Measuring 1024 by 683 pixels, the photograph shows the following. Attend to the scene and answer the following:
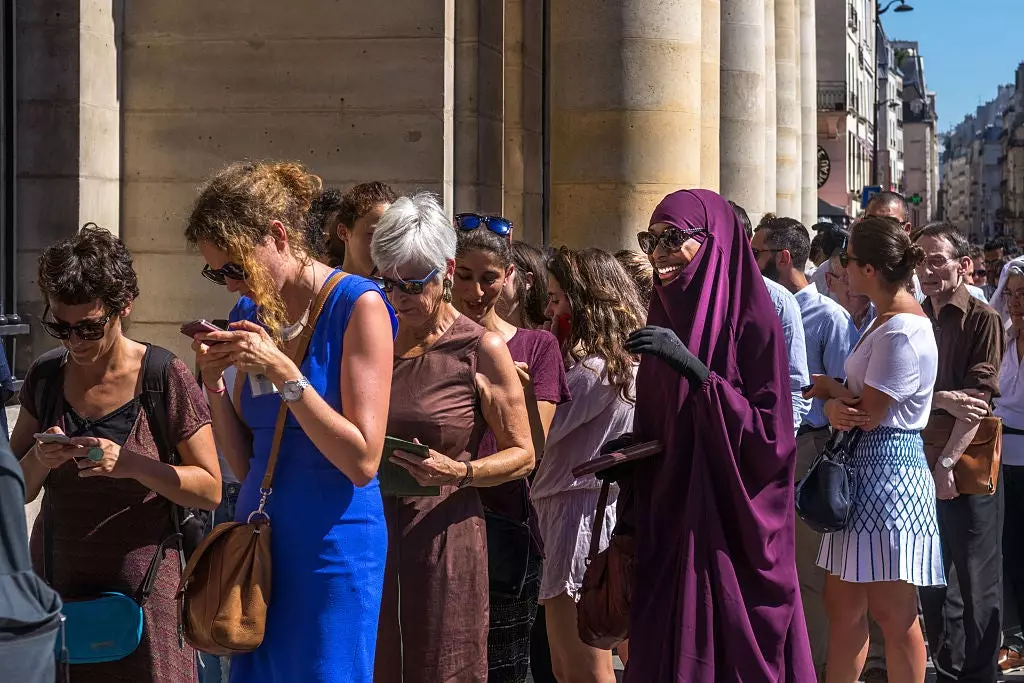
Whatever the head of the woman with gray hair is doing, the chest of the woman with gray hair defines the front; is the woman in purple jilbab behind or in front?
behind

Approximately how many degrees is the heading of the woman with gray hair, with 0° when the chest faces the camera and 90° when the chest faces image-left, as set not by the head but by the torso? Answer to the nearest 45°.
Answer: approximately 45°

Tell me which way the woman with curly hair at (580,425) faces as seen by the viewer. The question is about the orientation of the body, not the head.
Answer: to the viewer's left

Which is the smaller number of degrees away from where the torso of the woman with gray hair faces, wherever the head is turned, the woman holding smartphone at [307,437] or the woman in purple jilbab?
the woman holding smartphone

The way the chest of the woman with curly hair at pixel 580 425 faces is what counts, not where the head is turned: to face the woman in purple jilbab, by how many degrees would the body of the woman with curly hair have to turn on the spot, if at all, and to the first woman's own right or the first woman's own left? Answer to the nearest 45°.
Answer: approximately 135° to the first woman's own left

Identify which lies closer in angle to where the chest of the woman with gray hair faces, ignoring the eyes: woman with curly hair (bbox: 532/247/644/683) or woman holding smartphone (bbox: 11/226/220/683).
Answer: the woman holding smartphone
